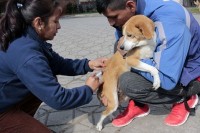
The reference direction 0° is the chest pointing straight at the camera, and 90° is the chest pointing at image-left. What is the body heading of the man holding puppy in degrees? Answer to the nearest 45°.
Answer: approximately 45°
